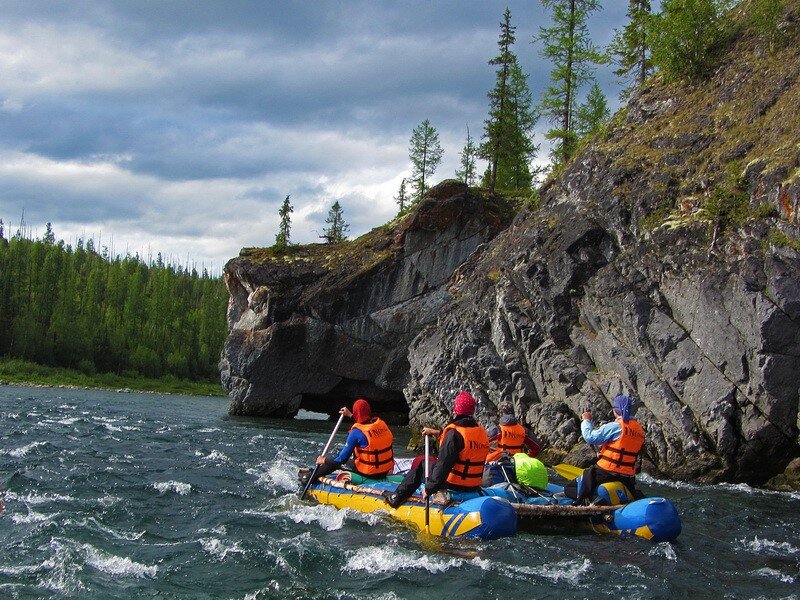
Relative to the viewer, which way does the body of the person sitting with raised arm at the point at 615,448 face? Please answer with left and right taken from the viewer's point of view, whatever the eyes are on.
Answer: facing away from the viewer and to the left of the viewer

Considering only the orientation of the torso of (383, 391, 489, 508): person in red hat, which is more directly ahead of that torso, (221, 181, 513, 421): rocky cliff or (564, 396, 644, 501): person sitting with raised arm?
the rocky cliff

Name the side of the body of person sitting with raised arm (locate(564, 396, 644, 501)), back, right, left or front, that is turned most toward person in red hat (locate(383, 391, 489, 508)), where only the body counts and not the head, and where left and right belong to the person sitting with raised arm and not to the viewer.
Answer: left

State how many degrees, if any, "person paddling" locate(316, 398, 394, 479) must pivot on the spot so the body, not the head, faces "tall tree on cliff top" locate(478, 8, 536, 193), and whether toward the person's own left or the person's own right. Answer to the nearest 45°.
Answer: approximately 45° to the person's own right

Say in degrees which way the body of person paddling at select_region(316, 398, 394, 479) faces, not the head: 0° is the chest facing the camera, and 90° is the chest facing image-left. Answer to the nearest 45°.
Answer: approximately 135°

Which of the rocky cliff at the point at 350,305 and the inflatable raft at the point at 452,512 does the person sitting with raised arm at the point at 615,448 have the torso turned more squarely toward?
the rocky cliff

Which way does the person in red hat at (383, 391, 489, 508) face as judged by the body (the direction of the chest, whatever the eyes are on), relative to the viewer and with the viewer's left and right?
facing away from the viewer and to the left of the viewer

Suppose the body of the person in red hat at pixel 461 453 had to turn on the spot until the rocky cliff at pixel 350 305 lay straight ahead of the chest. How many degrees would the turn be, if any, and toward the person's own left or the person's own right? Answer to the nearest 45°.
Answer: approximately 45° to the person's own right

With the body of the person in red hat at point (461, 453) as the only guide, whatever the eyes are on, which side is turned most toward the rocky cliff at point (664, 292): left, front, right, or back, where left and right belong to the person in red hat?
right
